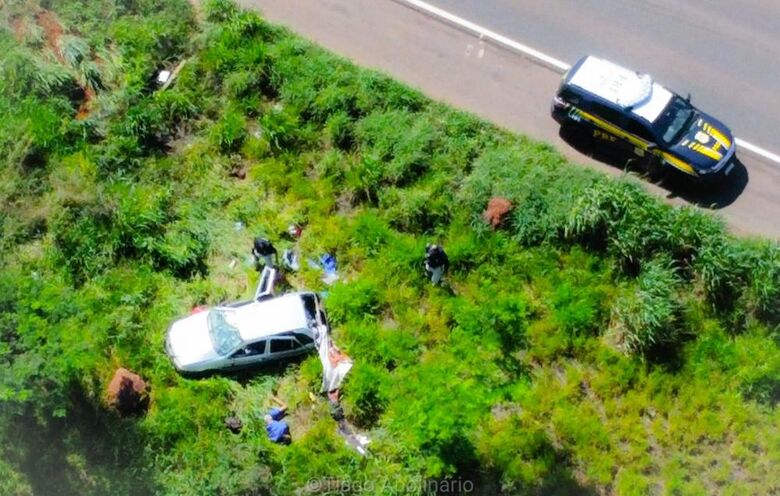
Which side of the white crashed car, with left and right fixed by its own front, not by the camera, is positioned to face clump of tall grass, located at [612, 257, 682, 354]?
back

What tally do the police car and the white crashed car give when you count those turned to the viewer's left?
1

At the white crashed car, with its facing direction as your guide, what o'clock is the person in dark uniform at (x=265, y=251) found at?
The person in dark uniform is roughly at 3 o'clock from the white crashed car.

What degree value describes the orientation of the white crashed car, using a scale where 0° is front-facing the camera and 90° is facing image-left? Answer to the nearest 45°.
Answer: approximately 90°

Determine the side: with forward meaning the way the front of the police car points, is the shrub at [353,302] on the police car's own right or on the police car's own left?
on the police car's own right

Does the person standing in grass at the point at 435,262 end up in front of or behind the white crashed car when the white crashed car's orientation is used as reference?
behind

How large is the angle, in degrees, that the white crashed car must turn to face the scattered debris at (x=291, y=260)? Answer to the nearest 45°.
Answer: approximately 90° to its right

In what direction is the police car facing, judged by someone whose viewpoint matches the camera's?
facing the viewer and to the right of the viewer

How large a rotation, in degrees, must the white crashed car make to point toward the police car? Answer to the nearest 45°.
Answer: approximately 135° to its right

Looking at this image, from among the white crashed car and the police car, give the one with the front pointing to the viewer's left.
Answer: the white crashed car

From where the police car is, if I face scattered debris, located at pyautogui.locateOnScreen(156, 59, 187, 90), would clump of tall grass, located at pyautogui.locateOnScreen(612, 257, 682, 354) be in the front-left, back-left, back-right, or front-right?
back-left

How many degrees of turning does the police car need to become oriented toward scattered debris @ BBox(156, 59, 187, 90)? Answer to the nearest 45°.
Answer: approximately 135° to its right

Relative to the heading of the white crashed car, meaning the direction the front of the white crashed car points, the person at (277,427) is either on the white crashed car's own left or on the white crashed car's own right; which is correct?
on the white crashed car's own left

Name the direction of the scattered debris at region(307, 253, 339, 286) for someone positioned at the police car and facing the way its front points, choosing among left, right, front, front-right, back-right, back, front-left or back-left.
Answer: right

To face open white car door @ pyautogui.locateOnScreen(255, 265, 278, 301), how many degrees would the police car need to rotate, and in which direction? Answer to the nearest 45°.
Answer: approximately 90° to its right
